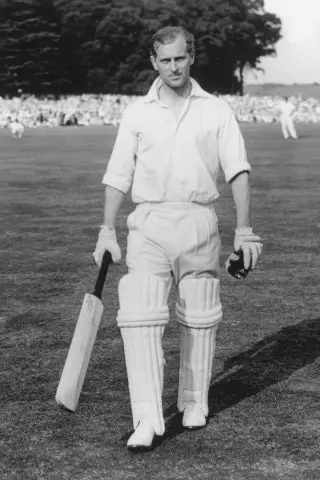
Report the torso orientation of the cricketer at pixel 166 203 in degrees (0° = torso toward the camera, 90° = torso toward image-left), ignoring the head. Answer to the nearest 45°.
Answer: approximately 0°

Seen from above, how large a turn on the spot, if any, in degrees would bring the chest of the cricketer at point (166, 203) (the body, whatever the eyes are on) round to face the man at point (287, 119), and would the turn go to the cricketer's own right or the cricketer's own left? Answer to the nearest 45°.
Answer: approximately 180°
